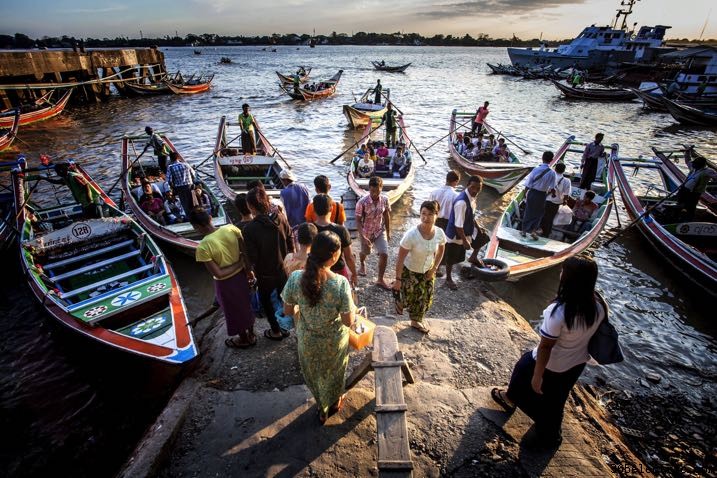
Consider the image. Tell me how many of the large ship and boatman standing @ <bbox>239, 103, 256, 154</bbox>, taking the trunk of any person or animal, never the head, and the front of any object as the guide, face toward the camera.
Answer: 1

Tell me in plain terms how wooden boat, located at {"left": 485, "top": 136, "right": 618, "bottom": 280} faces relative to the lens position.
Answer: facing the viewer and to the left of the viewer

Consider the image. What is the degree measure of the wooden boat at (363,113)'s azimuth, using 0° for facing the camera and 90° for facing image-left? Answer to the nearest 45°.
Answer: approximately 45°

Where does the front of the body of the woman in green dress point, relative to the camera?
away from the camera

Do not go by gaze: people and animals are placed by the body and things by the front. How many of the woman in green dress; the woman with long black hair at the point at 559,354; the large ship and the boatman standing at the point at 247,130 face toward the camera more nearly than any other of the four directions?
1

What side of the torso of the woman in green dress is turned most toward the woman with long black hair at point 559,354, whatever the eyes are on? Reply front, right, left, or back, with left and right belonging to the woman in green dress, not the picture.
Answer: right

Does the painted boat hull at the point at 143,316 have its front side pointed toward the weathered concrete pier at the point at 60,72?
no

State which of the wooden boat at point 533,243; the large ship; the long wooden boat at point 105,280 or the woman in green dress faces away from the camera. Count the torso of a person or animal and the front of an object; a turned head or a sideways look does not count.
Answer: the woman in green dress

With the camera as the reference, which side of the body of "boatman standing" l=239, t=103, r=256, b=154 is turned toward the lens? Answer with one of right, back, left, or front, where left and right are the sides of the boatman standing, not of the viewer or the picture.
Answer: front

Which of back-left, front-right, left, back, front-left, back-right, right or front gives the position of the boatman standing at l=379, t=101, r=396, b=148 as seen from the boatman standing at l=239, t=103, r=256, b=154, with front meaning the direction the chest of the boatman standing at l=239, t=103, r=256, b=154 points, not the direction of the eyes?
left

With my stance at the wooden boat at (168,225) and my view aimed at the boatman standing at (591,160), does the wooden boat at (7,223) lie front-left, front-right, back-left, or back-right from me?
back-left

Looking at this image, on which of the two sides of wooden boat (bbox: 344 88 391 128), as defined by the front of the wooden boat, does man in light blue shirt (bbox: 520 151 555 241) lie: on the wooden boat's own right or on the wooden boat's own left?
on the wooden boat's own left

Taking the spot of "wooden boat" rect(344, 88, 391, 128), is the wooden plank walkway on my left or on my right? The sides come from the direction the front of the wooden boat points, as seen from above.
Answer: on my left

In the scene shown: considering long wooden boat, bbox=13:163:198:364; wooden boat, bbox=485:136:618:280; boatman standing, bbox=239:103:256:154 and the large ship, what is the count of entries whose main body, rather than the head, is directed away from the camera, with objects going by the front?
0

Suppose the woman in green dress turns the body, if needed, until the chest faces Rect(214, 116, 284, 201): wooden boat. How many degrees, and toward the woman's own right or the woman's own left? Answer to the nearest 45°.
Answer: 0° — they already face it

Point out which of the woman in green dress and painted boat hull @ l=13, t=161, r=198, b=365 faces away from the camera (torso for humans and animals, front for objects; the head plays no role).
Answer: the woman in green dress

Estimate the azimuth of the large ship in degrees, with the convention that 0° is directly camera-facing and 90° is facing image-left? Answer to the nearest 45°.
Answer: approximately 90°

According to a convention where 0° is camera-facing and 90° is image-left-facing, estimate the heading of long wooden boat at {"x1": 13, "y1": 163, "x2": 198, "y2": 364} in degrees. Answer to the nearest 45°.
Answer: approximately 315°
